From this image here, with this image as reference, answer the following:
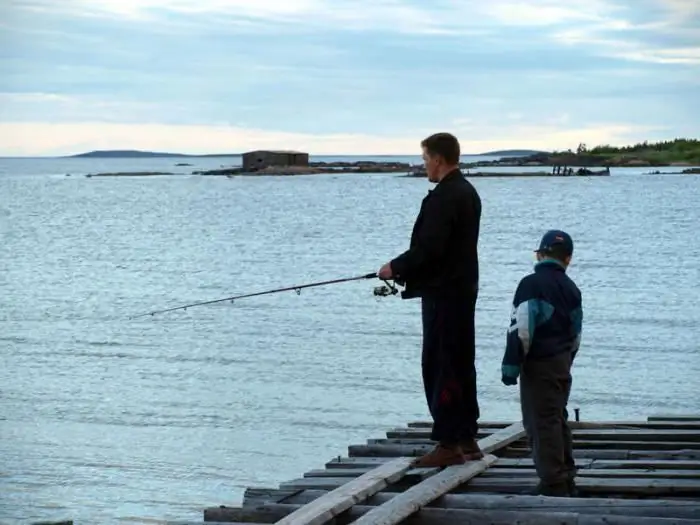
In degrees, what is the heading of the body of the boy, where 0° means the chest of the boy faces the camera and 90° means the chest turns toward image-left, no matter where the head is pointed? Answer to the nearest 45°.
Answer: approximately 135°

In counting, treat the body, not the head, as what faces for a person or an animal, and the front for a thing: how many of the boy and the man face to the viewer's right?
0

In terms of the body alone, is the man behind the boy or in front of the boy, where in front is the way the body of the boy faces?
in front

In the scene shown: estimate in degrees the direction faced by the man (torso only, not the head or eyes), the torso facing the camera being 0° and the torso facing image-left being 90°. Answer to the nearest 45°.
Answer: approximately 90°

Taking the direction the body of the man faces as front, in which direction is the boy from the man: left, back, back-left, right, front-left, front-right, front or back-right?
back-left

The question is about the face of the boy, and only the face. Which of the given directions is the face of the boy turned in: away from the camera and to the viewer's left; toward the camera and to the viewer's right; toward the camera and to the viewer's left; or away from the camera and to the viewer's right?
away from the camera and to the viewer's left
